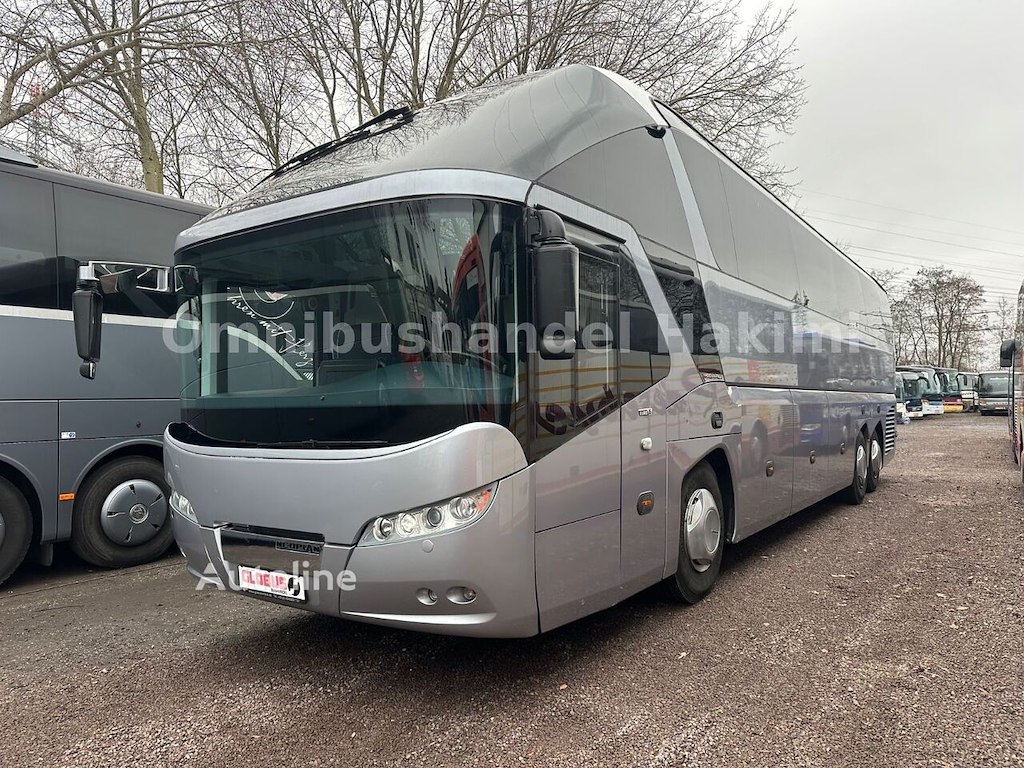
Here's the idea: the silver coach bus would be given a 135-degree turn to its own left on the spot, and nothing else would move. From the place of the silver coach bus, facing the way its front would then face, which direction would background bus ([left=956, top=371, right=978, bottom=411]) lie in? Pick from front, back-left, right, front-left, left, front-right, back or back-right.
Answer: front-left

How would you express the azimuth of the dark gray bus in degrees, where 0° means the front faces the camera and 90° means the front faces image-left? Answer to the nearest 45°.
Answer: approximately 45°

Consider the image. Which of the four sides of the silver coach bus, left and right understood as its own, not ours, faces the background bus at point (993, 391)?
back

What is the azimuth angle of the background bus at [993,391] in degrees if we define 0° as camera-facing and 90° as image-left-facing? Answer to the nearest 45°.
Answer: approximately 0°

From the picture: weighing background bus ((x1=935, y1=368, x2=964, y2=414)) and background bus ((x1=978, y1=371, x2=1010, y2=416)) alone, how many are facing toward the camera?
2

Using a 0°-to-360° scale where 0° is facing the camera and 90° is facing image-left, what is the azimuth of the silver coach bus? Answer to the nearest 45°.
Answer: approximately 45°
